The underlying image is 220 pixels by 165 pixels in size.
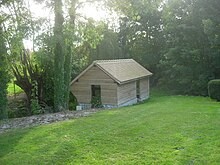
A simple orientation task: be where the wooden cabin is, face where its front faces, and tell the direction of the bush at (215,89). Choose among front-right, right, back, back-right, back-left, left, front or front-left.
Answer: back-left

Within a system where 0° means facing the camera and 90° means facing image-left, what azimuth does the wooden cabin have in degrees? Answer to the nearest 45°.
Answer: approximately 45°

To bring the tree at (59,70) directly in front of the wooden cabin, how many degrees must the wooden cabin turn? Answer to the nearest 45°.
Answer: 0° — it already faces it

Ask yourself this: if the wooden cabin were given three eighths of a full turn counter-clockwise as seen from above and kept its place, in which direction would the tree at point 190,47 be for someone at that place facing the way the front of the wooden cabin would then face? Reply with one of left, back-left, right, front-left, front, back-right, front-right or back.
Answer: front-left

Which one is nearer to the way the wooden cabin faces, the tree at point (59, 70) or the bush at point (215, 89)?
the tree

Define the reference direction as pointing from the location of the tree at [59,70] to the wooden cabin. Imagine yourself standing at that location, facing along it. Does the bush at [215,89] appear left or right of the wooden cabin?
right
